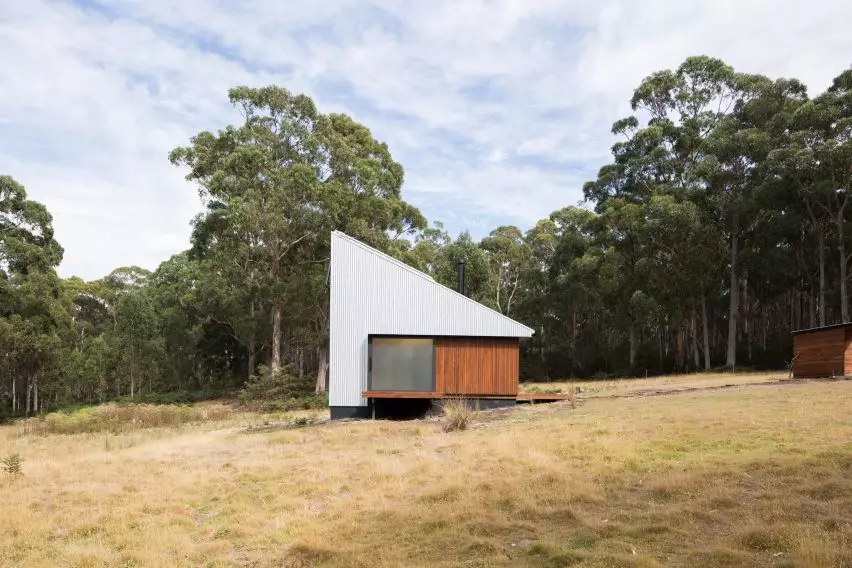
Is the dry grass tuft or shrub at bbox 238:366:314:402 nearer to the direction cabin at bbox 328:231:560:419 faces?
the dry grass tuft

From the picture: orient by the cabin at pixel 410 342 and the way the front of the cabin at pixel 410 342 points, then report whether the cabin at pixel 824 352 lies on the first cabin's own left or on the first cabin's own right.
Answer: on the first cabin's own left

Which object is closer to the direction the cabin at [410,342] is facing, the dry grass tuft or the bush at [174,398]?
the dry grass tuft

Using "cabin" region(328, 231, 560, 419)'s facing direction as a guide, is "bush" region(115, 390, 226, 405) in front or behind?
behind

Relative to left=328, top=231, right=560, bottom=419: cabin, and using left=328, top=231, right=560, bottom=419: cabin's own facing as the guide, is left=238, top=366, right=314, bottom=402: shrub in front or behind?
behind

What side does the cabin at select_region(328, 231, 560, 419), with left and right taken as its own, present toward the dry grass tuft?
front

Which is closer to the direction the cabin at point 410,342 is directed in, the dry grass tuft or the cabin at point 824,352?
the dry grass tuft

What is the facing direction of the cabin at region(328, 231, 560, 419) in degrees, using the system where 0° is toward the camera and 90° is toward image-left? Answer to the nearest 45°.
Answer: approximately 0°
